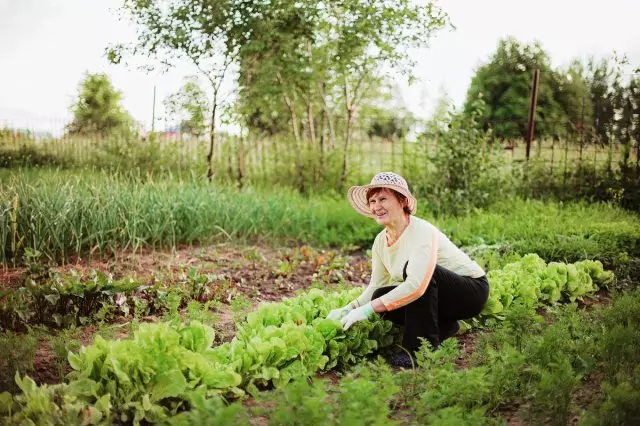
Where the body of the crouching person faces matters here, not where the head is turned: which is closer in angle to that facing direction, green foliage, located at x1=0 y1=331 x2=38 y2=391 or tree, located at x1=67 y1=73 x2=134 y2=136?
the green foliage

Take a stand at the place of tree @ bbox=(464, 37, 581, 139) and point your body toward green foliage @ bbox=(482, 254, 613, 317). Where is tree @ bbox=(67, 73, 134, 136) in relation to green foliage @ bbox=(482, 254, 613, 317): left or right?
right

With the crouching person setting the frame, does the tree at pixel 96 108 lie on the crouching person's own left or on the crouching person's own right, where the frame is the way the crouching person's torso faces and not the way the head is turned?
on the crouching person's own right

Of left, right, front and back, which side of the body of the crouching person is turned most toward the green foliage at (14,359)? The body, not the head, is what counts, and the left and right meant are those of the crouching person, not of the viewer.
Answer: front

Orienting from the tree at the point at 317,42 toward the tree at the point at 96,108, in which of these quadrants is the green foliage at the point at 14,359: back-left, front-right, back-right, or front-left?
back-left

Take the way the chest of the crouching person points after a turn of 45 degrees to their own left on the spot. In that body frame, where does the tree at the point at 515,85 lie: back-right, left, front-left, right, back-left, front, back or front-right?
back

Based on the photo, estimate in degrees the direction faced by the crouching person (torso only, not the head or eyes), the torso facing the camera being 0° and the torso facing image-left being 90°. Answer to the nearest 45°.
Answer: approximately 45°

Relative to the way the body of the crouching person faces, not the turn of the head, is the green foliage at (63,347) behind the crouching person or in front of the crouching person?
in front
